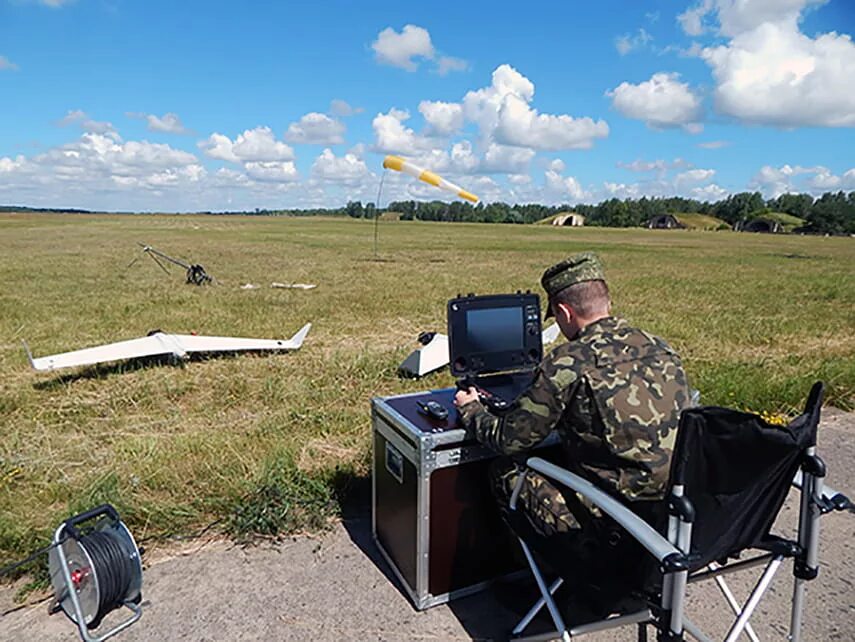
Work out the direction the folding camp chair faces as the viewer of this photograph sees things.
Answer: facing away from the viewer and to the left of the viewer

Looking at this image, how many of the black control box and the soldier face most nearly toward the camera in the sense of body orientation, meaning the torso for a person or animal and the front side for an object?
1

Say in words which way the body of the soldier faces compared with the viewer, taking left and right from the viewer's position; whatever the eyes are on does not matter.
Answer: facing away from the viewer and to the left of the viewer

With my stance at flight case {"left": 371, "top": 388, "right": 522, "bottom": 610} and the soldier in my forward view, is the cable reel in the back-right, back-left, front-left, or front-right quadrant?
back-right

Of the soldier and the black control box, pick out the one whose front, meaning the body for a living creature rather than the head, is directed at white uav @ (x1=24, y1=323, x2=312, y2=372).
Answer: the soldier

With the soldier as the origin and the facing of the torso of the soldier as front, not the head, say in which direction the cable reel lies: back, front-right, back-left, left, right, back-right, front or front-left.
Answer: front-left

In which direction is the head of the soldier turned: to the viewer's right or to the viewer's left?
to the viewer's left

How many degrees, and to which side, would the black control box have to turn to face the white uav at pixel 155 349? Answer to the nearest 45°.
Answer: approximately 135° to its right
